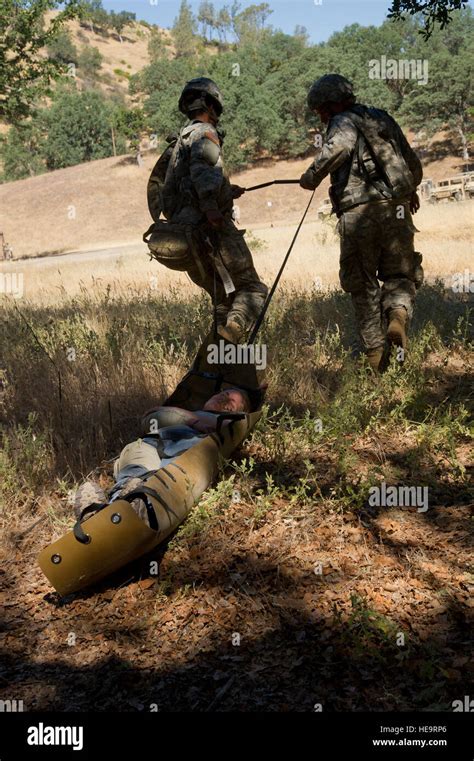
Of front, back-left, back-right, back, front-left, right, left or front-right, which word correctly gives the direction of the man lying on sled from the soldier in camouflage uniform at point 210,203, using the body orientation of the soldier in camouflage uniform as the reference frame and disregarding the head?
back-right

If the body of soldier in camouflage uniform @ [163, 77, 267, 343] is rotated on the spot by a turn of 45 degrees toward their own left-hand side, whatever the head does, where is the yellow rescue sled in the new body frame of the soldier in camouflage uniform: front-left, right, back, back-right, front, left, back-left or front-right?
back

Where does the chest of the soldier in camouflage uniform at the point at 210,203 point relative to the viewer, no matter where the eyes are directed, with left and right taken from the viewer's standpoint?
facing away from the viewer and to the right of the viewer

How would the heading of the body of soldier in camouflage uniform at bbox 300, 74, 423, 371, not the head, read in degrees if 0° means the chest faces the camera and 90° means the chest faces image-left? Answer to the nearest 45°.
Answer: approximately 135°

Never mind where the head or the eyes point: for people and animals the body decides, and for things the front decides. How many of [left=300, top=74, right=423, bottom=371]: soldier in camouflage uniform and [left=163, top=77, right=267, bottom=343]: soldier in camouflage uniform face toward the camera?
0

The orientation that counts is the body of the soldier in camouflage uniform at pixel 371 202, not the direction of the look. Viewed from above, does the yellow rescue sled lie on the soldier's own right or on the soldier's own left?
on the soldier's own left
